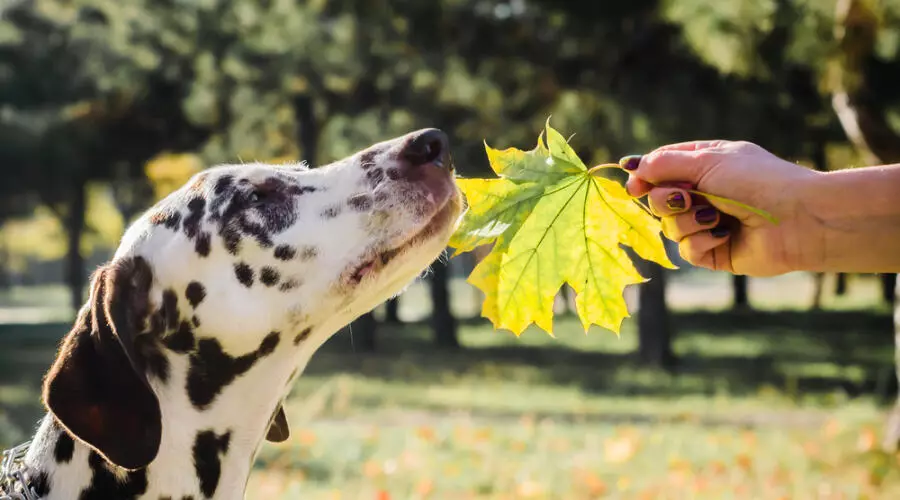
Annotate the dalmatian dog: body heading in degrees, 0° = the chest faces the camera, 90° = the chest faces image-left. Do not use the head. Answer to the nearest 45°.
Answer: approximately 270°

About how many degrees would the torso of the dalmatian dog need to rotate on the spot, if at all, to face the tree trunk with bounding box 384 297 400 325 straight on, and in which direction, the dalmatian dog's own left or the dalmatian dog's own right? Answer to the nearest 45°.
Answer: approximately 90° to the dalmatian dog's own left

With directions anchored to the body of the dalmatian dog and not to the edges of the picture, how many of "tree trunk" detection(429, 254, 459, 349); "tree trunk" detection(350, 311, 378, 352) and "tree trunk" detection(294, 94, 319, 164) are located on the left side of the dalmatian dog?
3

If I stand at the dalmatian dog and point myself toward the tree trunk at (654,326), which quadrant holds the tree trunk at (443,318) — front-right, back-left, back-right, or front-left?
front-left

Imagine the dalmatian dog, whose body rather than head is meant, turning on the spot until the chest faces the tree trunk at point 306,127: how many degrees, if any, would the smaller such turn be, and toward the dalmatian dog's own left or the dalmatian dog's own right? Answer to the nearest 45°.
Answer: approximately 90° to the dalmatian dog's own left

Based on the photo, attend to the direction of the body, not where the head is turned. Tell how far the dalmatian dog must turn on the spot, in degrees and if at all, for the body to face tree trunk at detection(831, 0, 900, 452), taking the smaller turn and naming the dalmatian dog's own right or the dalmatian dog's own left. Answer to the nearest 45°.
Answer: approximately 45° to the dalmatian dog's own left

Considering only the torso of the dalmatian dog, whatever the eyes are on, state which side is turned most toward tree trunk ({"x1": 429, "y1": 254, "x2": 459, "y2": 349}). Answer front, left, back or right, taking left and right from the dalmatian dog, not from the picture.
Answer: left

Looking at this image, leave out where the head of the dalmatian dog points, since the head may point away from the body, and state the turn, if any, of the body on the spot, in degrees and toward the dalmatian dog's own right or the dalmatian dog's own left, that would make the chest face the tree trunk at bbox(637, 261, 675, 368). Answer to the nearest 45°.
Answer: approximately 45° to the dalmatian dog's own left

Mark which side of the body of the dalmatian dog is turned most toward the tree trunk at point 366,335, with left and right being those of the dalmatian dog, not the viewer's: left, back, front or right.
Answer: left
